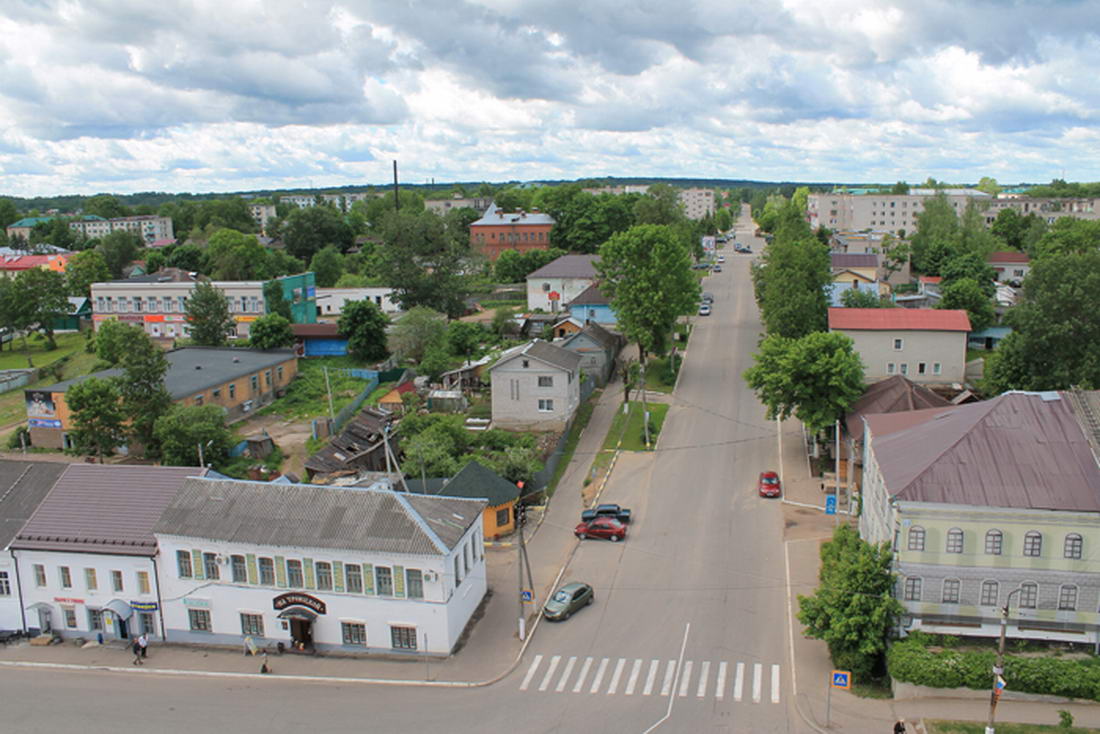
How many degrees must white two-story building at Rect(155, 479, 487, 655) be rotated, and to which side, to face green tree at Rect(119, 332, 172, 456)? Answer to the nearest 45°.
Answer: approximately 180°

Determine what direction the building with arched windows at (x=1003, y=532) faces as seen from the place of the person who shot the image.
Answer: facing the viewer

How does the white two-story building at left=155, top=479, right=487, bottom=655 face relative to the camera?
toward the camera

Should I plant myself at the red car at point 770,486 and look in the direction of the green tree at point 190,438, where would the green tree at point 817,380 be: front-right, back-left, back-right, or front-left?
back-right

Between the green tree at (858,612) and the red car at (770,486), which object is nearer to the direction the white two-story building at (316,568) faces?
the green tree

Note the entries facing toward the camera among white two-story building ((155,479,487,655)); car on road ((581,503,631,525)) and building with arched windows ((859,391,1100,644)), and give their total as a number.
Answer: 2

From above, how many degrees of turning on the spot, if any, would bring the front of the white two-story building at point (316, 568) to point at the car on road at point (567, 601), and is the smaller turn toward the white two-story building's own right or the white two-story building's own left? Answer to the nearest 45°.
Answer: approximately 90° to the white two-story building's own left
